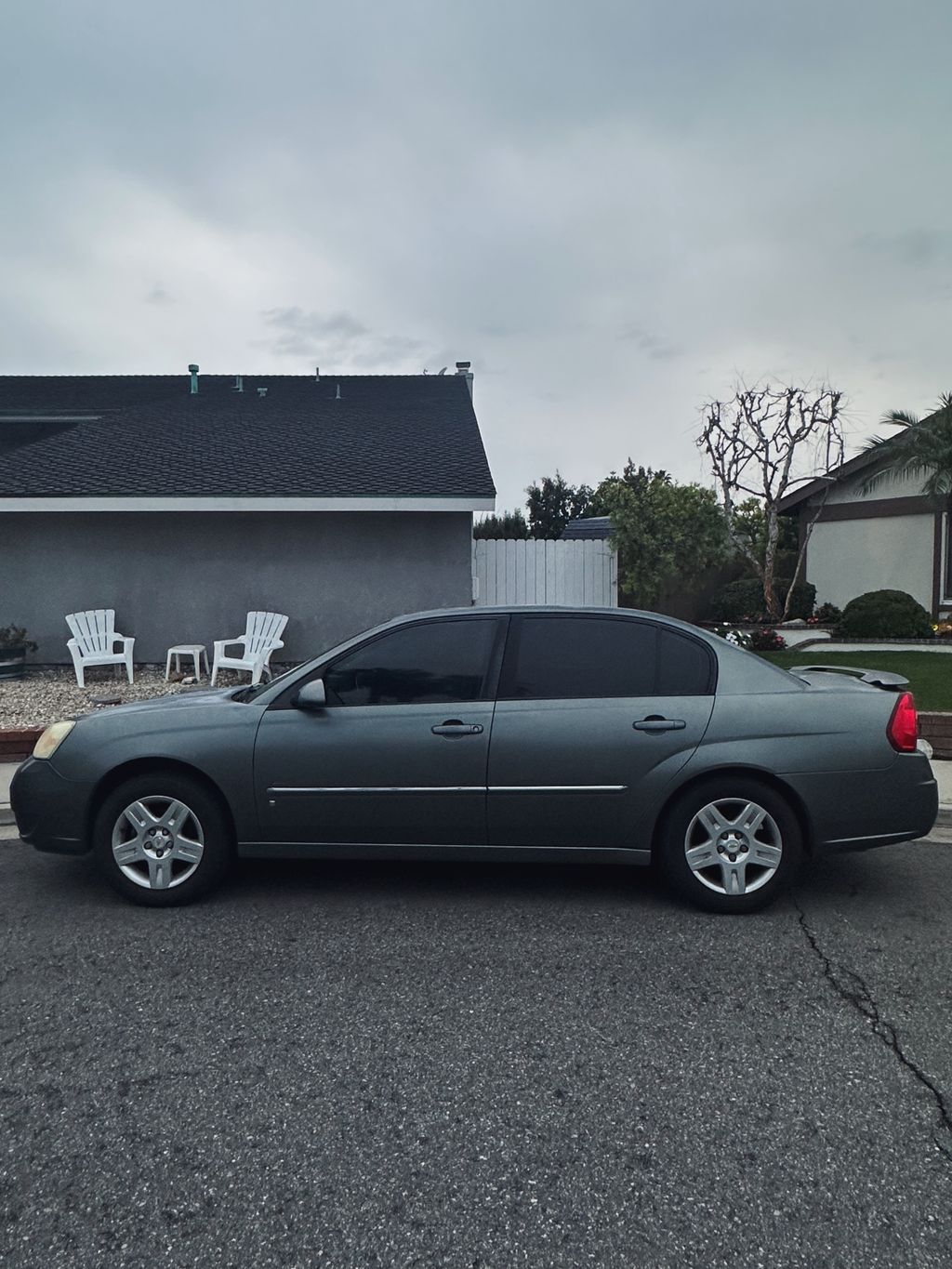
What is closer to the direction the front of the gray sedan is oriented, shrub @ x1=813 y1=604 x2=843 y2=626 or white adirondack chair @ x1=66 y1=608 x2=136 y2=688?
the white adirondack chair

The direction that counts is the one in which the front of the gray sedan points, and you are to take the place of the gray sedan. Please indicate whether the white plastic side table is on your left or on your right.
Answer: on your right

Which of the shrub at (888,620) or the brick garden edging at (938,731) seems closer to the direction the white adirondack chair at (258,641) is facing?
the brick garden edging

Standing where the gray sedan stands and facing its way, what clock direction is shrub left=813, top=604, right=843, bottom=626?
The shrub is roughly at 4 o'clock from the gray sedan.

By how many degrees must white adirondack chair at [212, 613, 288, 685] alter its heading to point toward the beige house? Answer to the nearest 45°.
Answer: approximately 135° to its left

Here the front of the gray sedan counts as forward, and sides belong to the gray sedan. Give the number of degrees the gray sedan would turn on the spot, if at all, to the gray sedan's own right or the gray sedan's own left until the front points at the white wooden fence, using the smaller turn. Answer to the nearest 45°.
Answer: approximately 90° to the gray sedan's own right

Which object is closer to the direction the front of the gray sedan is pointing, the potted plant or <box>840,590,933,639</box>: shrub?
the potted plant

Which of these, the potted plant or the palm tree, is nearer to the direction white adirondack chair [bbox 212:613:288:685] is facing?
the potted plant

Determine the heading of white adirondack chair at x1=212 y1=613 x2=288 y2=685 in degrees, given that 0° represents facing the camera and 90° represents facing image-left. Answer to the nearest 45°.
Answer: approximately 45°

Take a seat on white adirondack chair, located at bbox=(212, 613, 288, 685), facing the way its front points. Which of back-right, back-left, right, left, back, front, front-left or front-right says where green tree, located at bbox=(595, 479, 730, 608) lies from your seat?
back-left

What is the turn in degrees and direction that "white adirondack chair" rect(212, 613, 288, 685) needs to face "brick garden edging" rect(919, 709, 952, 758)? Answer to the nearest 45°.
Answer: approximately 90° to its left

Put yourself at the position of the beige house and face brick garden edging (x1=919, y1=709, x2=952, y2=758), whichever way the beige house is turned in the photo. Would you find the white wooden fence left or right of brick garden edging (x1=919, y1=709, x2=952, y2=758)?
right

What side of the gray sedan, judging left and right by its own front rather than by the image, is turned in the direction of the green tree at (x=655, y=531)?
right

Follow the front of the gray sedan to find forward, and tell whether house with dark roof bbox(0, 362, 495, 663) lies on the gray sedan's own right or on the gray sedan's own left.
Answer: on the gray sedan's own right

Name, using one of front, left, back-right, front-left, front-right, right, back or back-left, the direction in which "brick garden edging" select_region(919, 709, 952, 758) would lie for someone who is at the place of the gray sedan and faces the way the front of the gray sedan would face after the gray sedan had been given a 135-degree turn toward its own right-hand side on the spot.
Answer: front

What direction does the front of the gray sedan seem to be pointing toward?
to the viewer's left

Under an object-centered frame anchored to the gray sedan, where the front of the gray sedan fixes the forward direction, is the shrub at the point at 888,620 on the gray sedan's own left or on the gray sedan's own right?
on the gray sedan's own right
